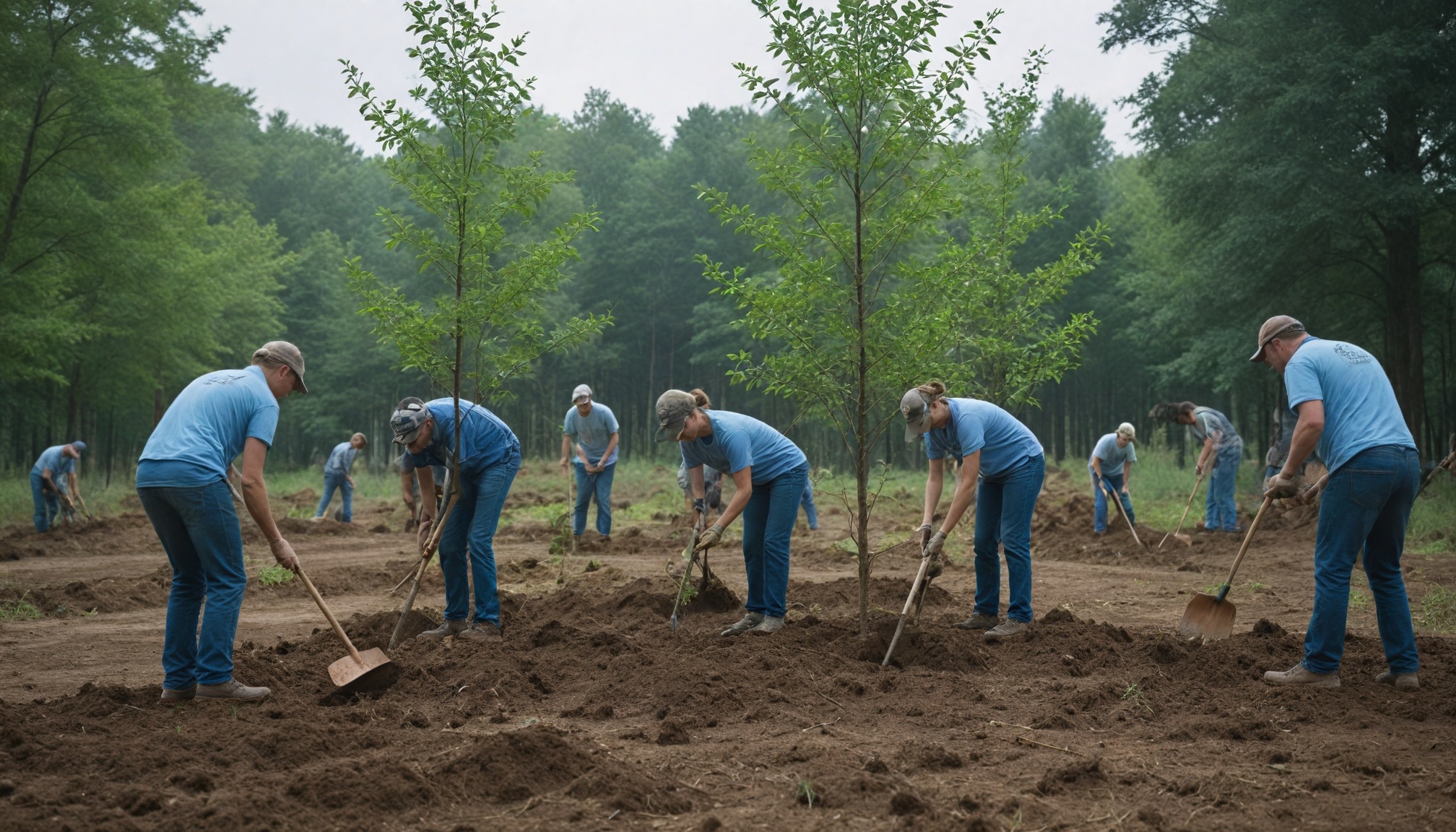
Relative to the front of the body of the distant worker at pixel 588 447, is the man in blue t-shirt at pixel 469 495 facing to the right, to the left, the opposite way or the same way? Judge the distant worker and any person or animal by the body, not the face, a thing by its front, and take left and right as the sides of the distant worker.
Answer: to the right

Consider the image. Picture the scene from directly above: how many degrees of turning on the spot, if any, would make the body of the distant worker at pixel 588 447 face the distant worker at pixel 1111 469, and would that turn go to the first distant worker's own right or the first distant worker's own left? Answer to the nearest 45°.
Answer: approximately 90° to the first distant worker's own left

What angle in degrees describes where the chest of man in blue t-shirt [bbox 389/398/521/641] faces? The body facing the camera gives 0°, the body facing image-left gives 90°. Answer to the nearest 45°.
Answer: approximately 90°

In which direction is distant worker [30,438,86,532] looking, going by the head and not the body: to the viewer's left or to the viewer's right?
to the viewer's right

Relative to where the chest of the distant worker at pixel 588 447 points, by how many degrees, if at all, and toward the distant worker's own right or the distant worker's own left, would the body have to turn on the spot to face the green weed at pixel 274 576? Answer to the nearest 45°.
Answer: approximately 45° to the distant worker's own right

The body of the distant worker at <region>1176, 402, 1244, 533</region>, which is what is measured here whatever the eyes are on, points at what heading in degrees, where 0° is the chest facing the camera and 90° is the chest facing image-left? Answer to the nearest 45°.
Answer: approximately 90°

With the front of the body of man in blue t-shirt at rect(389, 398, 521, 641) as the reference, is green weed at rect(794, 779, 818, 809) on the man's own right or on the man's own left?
on the man's own left

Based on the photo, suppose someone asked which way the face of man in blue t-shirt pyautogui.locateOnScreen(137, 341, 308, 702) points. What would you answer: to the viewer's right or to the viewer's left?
to the viewer's right
